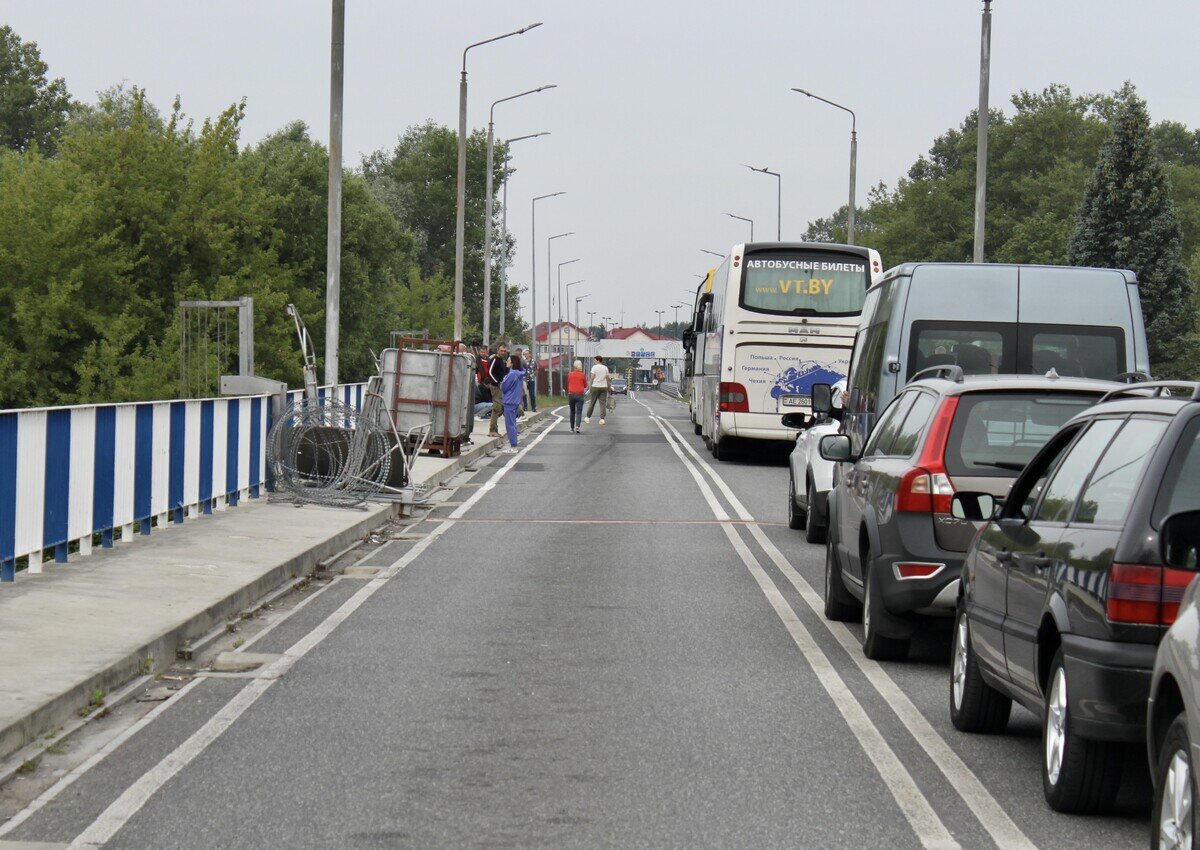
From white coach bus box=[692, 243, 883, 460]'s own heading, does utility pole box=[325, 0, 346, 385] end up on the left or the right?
on its left

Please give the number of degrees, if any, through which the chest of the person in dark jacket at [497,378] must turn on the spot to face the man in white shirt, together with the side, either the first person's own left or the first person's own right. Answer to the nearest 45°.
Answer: approximately 90° to the first person's own left

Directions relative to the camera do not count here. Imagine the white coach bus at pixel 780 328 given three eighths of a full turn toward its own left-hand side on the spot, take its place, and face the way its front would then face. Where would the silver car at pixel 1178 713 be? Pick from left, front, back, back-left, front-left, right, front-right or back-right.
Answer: front-left

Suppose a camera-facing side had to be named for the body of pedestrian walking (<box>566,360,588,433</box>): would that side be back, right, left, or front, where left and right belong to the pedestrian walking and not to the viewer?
back

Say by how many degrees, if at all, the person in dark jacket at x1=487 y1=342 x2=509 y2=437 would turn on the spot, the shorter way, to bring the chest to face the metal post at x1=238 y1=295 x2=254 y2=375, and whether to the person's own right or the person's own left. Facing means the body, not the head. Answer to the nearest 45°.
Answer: approximately 90° to the person's own right

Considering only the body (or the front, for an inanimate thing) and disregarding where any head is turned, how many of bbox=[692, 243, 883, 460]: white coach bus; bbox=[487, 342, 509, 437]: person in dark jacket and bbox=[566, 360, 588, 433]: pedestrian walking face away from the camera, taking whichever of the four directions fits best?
2

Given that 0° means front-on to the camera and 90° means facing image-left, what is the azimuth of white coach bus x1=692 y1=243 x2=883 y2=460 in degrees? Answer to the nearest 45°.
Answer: approximately 180°
